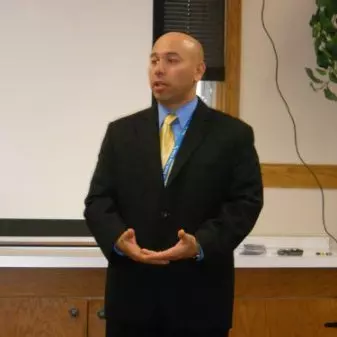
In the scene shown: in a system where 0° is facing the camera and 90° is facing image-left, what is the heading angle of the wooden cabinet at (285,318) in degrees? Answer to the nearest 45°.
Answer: approximately 0°

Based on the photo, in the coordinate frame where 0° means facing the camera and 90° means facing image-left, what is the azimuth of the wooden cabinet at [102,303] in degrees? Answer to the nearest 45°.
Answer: approximately 0°
